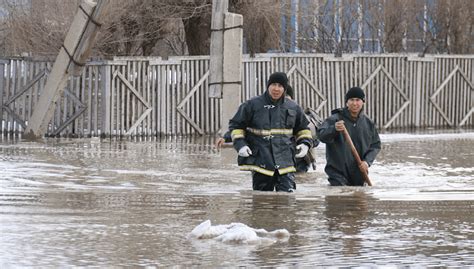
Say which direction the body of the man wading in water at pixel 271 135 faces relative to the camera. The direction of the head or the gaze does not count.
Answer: toward the camera

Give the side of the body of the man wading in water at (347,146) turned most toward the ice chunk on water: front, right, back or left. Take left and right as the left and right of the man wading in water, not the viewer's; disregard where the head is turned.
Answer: front

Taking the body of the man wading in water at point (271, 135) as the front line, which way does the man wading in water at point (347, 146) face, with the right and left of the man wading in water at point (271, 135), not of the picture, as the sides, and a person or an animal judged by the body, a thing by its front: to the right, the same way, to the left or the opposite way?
the same way

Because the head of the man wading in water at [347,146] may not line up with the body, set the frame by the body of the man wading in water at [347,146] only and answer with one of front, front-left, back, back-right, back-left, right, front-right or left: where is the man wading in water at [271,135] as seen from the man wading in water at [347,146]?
front-right

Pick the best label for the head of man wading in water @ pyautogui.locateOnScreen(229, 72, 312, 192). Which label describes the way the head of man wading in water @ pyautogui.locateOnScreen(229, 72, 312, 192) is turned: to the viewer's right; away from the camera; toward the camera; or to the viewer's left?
toward the camera

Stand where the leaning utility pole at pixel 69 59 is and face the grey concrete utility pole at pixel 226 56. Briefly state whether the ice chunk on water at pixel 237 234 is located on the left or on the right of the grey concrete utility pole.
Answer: right

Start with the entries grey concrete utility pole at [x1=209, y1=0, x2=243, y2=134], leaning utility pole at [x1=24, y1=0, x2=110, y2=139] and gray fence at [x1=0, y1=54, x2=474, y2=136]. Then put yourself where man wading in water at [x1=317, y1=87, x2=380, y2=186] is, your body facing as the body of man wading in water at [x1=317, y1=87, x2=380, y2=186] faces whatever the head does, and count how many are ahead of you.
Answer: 0

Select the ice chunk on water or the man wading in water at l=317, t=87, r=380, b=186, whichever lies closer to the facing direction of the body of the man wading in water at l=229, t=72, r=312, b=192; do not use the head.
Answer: the ice chunk on water

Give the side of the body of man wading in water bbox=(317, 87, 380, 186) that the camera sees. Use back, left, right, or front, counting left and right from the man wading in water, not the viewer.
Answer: front

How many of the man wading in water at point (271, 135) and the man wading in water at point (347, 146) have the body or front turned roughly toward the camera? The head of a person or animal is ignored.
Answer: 2

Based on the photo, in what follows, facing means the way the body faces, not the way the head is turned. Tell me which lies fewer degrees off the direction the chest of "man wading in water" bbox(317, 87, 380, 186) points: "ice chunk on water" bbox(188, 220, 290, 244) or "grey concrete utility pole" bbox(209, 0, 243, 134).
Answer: the ice chunk on water

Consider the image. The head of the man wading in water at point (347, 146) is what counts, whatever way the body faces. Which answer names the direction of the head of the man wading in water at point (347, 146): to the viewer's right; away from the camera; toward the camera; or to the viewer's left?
toward the camera

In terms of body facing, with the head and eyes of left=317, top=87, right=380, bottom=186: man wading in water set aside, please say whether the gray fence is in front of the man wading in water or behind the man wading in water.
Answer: behind
